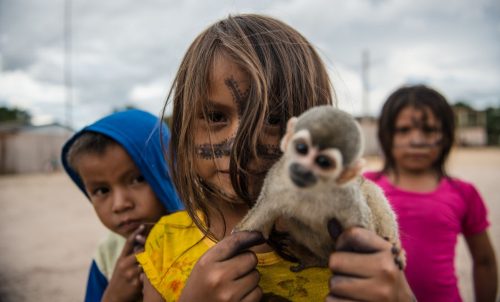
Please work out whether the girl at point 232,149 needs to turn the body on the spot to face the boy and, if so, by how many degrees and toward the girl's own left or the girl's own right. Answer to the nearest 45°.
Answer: approximately 135° to the girl's own right

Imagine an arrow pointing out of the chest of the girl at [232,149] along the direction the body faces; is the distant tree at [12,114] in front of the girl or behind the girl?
behind

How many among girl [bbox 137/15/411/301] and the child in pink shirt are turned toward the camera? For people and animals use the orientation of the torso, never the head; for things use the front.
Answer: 2

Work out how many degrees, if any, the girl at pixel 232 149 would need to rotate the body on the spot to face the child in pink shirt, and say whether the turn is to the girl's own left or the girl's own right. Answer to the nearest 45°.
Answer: approximately 135° to the girl's own left

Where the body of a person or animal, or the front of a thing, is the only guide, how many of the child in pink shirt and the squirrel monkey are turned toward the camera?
2

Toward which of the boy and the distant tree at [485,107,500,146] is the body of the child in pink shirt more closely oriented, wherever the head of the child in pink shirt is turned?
the boy
